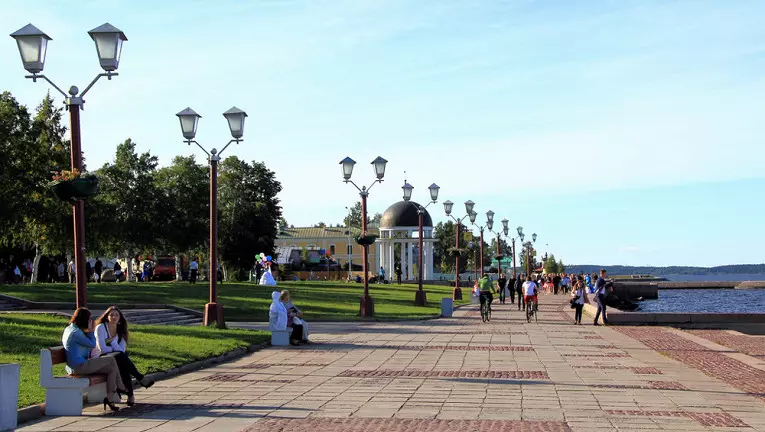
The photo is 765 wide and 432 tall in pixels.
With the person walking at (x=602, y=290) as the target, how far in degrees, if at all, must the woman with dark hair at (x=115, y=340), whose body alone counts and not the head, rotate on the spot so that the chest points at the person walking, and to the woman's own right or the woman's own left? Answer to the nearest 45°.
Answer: approximately 90° to the woman's own left

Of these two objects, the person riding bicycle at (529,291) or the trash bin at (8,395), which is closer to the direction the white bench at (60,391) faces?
the person riding bicycle

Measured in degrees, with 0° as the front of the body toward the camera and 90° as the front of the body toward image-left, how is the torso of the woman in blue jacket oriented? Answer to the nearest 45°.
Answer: approximately 270°

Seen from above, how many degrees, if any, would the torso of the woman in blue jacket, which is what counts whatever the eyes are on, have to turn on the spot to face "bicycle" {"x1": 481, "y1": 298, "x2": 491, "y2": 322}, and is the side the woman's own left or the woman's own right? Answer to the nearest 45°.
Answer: approximately 45° to the woman's own left

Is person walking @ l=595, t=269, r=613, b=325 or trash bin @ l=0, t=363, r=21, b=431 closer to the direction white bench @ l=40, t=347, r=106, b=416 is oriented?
the person walking

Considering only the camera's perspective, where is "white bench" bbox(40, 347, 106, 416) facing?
facing to the right of the viewer

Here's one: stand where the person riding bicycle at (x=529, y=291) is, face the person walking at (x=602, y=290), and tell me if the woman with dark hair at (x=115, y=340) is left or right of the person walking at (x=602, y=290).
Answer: right

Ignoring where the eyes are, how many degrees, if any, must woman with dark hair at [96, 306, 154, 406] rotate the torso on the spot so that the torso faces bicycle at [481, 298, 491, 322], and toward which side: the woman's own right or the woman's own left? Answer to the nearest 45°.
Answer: approximately 90° to the woman's own left

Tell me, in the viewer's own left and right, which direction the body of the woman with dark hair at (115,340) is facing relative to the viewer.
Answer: facing the viewer and to the right of the viewer
